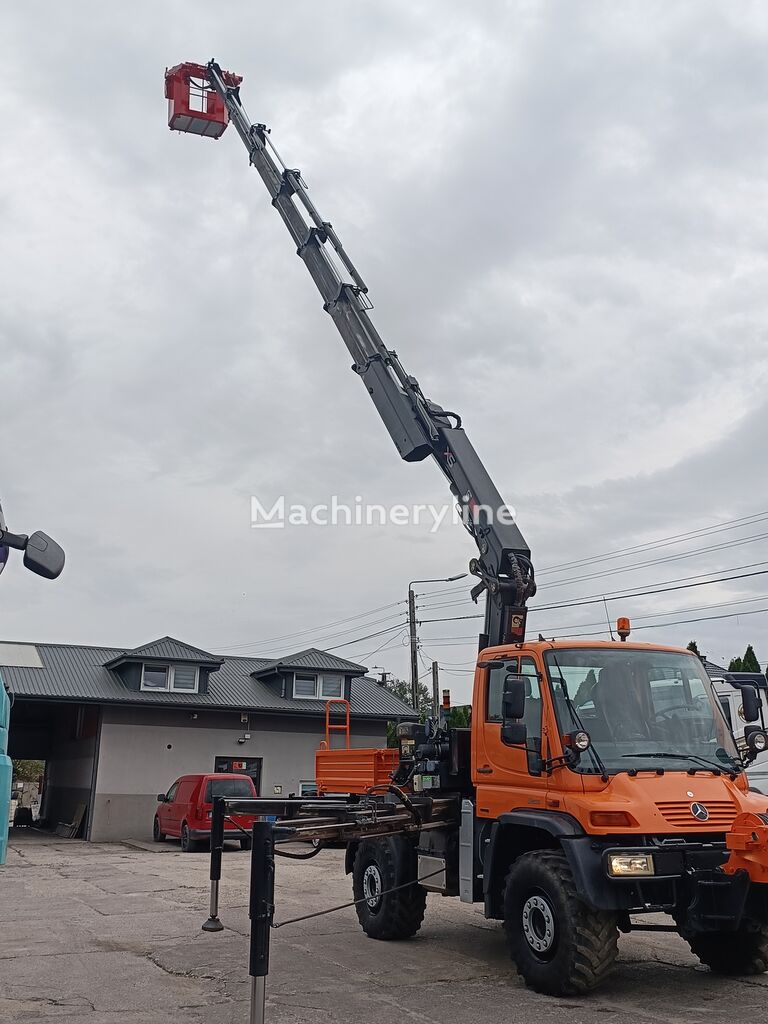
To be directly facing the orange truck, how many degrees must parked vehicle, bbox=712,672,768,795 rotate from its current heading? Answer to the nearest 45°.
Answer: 0° — it already faces it

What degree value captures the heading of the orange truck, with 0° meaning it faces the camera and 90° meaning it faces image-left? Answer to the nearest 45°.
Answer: approximately 315°

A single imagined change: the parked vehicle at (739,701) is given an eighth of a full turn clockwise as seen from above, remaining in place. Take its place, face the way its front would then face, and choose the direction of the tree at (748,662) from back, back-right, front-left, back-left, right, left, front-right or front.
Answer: back-right

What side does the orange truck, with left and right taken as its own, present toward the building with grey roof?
back

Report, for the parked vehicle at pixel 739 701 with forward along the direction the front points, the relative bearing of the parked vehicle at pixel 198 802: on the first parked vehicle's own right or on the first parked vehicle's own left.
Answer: on the first parked vehicle's own right

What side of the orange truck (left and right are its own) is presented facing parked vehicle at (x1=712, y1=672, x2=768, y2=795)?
left

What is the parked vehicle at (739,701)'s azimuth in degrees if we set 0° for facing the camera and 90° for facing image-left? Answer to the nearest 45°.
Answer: approximately 0°
